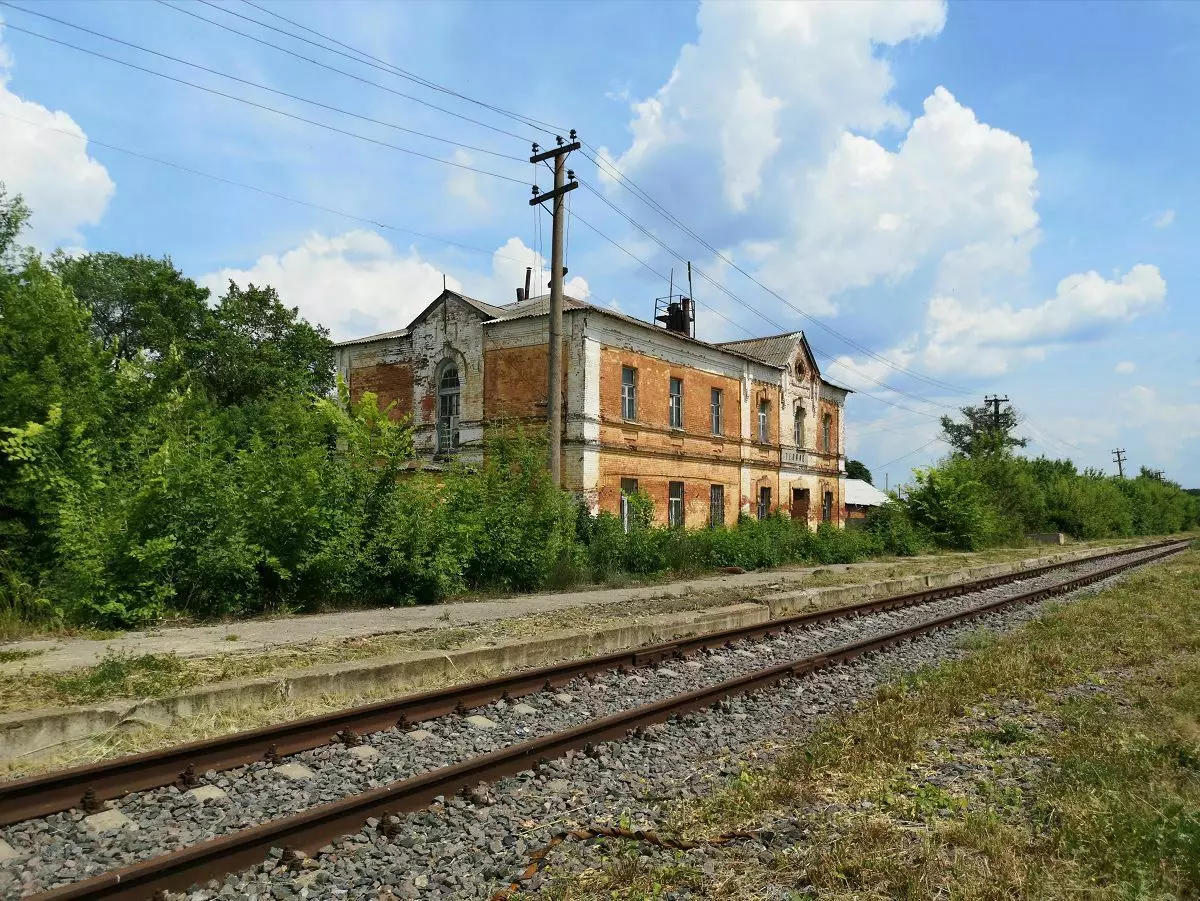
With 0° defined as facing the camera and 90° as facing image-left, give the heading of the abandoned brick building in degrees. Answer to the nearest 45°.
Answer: approximately 315°

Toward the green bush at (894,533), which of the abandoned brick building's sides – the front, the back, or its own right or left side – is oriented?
left

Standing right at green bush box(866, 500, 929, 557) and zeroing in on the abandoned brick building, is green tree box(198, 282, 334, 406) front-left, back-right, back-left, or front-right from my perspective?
front-right
